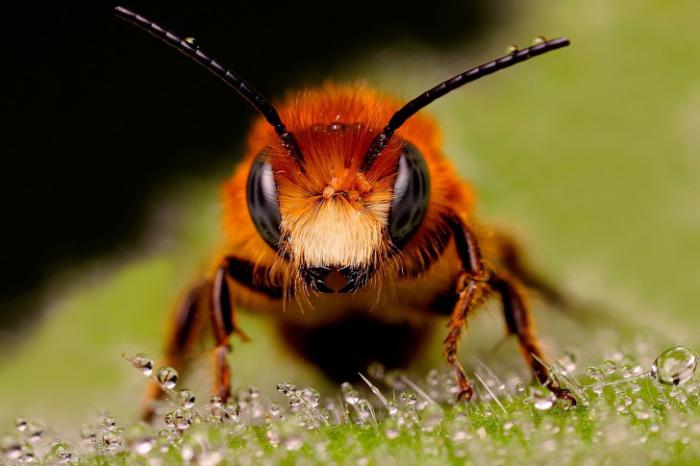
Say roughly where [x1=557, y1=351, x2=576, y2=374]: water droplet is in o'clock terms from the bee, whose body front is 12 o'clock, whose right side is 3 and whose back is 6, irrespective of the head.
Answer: The water droplet is roughly at 10 o'clock from the bee.

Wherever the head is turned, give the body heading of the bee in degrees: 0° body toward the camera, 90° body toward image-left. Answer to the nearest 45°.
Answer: approximately 0°

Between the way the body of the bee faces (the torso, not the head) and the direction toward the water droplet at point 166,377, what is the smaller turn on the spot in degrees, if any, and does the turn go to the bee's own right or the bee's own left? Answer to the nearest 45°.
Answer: approximately 45° to the bee's own right

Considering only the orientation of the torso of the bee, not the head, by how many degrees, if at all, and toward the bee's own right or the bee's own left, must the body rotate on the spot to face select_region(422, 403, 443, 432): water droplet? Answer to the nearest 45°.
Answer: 0° — it already faces it

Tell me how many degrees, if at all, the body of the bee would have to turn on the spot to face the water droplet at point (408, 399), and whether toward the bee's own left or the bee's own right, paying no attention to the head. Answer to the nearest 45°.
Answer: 0° — it already faces it

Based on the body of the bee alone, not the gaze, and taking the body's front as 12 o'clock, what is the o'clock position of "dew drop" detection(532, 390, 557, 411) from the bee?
The dew drop is roughly at 11 o'clock from the bee.
